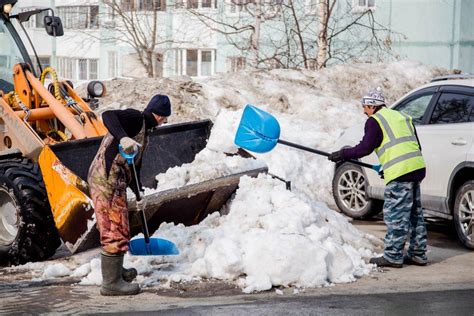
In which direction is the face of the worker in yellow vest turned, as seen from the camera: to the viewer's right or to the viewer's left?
to the viewer's left

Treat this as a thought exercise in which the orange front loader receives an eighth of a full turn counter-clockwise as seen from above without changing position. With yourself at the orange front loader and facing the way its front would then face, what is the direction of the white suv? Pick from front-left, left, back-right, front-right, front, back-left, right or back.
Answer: front

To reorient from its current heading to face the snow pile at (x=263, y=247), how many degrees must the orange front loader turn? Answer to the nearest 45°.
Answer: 0° — it already faces it

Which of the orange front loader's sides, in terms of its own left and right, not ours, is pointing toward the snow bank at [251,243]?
front
